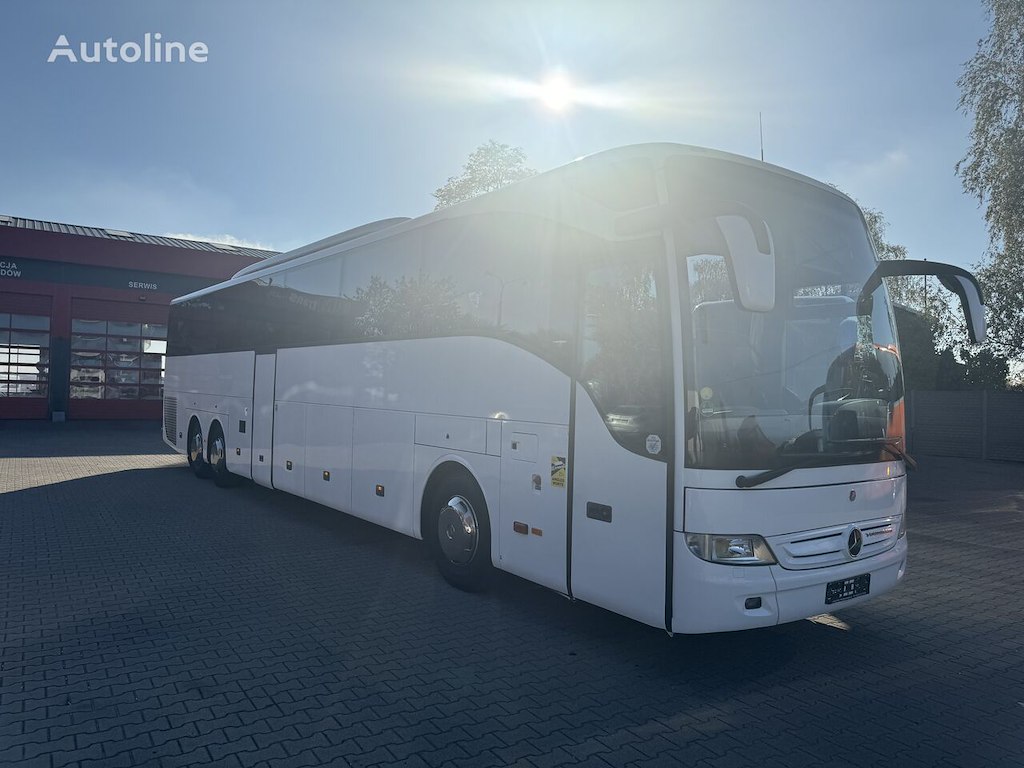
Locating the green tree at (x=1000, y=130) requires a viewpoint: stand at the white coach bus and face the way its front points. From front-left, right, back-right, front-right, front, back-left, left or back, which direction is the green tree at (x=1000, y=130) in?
left

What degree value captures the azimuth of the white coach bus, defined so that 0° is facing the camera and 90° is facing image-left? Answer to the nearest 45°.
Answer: approximately 315°

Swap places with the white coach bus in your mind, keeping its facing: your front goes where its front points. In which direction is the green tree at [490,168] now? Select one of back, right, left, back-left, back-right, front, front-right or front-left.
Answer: back-left

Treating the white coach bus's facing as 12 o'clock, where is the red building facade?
The red building facade is roughly at 6 o'clock from the white coach bus.
